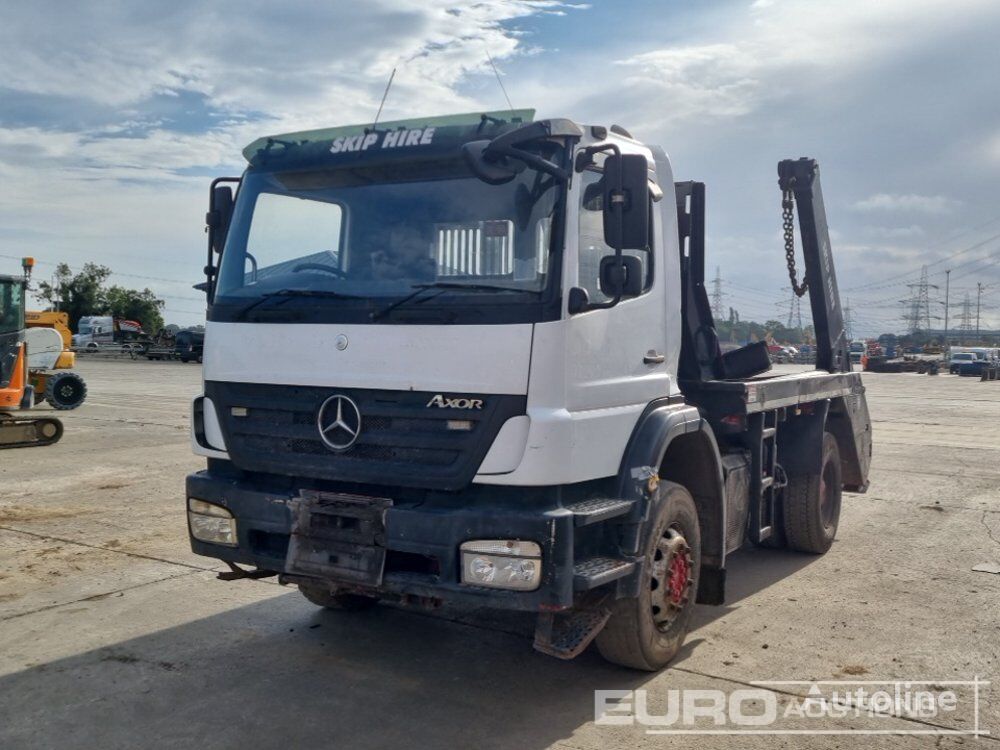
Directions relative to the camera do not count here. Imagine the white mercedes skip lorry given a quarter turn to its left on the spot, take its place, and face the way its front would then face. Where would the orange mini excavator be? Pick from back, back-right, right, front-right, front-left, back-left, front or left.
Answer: back

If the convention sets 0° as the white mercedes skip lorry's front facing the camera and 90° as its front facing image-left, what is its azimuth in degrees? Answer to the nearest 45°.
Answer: approximately 45°
